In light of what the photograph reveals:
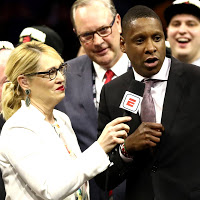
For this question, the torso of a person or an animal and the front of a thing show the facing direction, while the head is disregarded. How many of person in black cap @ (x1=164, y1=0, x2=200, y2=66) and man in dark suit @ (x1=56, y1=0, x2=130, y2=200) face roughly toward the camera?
2

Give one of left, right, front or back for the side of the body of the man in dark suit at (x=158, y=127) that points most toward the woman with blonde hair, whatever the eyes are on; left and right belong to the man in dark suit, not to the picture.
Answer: right

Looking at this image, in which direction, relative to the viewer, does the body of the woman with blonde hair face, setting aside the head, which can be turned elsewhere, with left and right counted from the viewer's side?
facing the viewer and to the right of the viewer

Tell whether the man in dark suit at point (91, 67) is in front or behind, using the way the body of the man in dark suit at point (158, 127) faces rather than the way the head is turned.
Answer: behind

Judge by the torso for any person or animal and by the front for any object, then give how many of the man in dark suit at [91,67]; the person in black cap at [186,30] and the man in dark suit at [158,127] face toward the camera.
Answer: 3

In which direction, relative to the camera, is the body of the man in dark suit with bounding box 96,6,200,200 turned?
toward the camera

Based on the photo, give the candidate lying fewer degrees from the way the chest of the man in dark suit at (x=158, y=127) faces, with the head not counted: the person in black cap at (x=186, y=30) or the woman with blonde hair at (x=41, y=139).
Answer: the woman with blonde hair

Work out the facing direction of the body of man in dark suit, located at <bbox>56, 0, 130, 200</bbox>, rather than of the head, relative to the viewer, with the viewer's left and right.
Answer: facing the viewer

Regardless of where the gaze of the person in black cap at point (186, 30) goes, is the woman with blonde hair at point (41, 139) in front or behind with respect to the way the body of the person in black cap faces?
in front

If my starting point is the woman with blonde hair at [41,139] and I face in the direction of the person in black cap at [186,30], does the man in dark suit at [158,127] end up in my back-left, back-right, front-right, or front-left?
front-right

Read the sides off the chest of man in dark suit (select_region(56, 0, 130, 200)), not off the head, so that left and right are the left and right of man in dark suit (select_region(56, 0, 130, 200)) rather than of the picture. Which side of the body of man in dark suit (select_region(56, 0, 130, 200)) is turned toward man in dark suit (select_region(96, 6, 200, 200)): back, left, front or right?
front

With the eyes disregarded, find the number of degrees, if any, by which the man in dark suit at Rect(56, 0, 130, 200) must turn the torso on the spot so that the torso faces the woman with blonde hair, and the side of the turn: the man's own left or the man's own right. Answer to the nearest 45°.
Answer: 0° — they already face them

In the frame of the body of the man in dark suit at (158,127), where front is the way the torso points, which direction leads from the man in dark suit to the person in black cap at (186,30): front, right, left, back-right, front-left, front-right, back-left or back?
back
